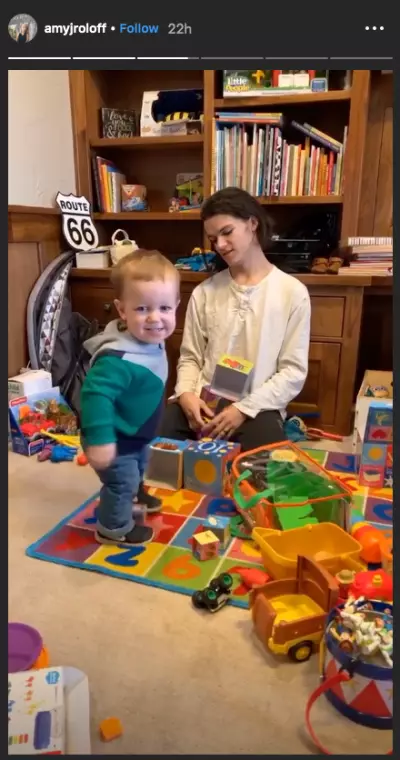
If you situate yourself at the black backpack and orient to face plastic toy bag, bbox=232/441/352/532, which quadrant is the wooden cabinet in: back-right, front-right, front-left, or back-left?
front-left

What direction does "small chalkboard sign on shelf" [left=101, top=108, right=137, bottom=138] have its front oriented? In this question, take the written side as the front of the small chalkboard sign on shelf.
toward the camera

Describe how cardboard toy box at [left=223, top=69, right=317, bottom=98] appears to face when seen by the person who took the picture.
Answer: facing the viewer

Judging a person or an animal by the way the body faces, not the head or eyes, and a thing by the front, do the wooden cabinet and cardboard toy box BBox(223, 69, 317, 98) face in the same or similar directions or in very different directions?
same or similar directions

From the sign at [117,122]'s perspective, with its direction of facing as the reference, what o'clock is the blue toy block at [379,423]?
The blue toy block is roughly at 11 o'clock from the sign.

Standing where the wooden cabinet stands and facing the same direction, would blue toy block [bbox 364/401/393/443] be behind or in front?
in front

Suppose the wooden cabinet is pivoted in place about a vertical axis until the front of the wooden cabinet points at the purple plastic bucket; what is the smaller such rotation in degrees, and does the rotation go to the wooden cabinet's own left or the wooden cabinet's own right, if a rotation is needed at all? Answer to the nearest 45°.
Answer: approximately 45° to the wooden cabinet's own right

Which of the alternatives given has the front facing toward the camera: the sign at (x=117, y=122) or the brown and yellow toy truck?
the sign

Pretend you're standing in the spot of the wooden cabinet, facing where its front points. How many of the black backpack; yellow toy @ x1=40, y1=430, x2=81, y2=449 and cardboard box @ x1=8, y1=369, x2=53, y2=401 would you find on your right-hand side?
3

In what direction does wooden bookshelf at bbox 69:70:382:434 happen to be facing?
toward the camera

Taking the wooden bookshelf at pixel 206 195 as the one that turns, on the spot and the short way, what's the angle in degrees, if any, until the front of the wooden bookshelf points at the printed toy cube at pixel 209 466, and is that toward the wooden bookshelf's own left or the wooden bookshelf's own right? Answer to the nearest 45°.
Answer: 0° — it already faces it

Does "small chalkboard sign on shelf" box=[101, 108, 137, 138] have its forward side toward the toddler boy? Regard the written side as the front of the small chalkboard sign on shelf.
yes
